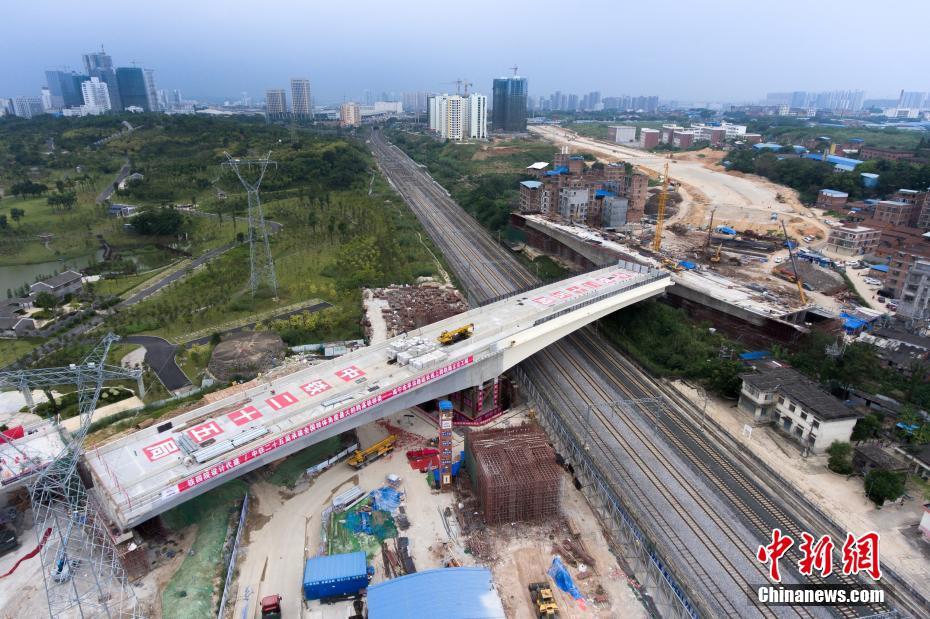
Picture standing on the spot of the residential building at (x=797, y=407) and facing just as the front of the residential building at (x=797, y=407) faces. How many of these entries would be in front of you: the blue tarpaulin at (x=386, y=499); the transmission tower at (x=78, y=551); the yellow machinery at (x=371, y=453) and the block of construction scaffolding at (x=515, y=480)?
4

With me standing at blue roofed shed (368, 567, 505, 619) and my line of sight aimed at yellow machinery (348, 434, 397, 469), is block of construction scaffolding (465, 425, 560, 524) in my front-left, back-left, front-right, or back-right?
front-right

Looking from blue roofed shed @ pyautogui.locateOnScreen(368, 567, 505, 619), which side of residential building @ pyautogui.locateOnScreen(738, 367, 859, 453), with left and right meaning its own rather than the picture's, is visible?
front

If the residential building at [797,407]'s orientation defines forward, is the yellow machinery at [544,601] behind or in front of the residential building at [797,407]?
in front

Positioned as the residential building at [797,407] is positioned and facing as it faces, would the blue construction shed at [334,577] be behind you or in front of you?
in front

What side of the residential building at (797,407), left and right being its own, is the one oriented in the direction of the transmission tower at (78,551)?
front

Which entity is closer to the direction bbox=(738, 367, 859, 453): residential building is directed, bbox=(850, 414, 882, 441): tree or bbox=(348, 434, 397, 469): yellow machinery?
the yellow machinery

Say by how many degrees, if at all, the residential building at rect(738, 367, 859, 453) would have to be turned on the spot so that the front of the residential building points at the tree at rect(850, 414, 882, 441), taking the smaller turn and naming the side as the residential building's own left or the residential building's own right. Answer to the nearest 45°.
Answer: approximately 135° to the residential building's own left

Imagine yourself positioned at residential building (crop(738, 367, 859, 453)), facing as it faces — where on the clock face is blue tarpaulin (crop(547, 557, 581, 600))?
The blue tarpaulin is roughly at 11 o'clock from the residential building.

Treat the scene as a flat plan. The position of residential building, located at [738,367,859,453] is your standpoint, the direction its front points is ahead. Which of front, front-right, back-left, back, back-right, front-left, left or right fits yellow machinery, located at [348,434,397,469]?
front

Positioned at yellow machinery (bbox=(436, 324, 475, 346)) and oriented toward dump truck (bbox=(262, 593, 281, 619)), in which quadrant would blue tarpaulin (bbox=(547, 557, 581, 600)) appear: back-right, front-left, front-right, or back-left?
front-left

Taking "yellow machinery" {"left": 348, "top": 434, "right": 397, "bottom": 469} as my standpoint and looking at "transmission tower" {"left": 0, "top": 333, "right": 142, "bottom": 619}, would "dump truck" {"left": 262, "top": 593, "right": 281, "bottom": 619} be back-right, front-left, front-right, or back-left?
front-left

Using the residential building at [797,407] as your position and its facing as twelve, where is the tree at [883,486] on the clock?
The tree is roughly at 9 o'clock from the residential building.

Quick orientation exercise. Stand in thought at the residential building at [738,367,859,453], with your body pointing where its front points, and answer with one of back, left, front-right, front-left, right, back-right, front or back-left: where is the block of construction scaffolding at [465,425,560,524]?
front

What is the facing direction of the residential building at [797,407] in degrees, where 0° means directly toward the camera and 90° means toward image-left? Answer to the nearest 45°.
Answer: approximately 45°
